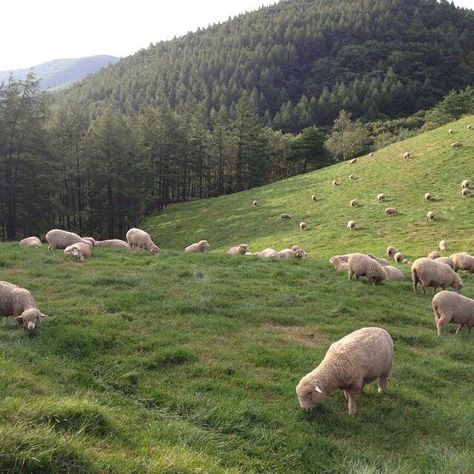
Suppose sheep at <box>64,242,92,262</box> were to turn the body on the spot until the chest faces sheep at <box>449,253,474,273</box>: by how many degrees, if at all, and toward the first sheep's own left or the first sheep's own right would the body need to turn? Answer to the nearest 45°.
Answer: approximately 180°

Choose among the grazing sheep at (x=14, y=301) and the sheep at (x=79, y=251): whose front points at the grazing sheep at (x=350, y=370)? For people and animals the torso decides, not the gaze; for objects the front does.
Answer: the grazing sheep at (x=14, y=301)

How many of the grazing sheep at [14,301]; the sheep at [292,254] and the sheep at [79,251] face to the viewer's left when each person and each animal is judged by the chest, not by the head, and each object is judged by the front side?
1

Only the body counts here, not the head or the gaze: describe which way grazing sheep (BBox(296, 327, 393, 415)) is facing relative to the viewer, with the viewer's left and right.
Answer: facing the viewer and to the left of the viewer

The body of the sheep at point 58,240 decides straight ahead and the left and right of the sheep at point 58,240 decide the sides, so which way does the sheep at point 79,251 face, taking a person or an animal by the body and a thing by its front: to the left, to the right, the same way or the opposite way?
the opposite way

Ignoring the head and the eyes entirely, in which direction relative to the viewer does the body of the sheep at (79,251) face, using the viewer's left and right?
facing to the left of the viewer

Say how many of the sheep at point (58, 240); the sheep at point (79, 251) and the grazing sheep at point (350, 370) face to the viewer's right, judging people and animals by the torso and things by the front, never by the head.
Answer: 1

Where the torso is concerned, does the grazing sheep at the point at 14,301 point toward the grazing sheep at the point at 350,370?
yes

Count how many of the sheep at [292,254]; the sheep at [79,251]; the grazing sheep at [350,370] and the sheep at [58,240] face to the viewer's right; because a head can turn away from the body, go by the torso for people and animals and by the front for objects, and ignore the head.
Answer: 2
